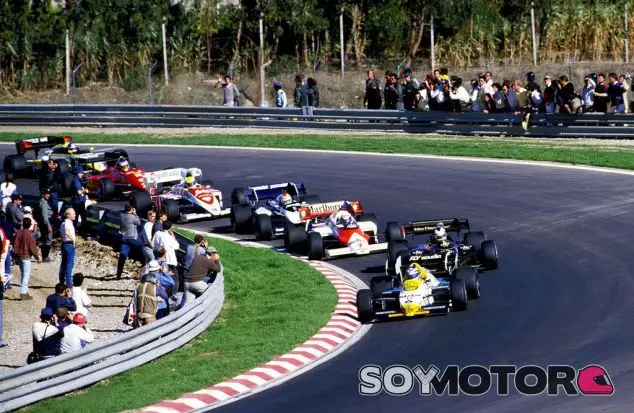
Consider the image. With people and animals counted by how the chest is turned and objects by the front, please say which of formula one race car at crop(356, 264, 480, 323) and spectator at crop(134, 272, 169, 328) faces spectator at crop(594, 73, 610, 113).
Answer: spectator at crop(134, 272, 169, 328)

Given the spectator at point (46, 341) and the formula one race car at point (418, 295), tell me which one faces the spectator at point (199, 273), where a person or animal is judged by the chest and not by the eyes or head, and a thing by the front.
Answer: the spectator at point (46, 341)

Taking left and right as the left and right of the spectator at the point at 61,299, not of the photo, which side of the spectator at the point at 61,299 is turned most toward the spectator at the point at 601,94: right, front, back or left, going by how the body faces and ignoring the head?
front

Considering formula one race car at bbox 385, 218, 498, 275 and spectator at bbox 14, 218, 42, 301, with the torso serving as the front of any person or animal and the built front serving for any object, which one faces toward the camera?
the formula one race car

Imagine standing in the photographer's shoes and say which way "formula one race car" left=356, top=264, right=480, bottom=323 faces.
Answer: facing the viewer

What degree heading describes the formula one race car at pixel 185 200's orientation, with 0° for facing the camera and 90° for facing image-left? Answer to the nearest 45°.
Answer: approximately 315°

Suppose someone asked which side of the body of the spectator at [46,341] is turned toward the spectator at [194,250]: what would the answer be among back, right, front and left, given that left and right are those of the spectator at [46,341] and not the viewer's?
front

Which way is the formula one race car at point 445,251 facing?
toward the camera

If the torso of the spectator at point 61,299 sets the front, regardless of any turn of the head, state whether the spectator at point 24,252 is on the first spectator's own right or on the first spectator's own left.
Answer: on the first spectator's own left

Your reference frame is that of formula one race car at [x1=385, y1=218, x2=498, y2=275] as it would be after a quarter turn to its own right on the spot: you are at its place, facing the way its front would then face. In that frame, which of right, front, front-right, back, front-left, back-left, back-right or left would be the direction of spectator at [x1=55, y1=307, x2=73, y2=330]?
front-left

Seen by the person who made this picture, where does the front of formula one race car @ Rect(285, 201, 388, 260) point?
facing the viewer and to the right of the viewer

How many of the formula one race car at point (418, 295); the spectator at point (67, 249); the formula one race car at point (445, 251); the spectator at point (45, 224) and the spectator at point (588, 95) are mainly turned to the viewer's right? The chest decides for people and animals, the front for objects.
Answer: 2

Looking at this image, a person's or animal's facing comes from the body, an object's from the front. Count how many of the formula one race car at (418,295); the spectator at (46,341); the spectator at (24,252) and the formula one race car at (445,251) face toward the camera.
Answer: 2

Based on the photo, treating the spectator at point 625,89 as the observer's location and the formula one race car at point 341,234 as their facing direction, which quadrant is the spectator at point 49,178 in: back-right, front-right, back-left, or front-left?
front-right

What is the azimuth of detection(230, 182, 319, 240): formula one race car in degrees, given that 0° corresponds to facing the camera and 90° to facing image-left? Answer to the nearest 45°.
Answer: approximately 315°

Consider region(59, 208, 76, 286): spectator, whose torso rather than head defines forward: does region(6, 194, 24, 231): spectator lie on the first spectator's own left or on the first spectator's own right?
on the first spectator's own left

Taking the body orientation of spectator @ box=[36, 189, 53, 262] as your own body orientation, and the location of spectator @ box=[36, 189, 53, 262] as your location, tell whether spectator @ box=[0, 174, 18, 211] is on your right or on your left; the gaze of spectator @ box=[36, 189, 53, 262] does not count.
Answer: on your left

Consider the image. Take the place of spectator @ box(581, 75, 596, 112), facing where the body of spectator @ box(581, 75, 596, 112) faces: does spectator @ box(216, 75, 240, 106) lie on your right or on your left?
on your right

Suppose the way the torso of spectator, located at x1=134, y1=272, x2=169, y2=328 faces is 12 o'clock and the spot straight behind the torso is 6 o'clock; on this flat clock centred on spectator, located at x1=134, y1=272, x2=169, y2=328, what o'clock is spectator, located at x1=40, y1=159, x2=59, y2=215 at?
spectator, located at x1=40, y1=159, x2=59, y2=215 is roughly at 10 o'clock from spectator, located at x1=134, y1=272, x2=169, y2=328.
